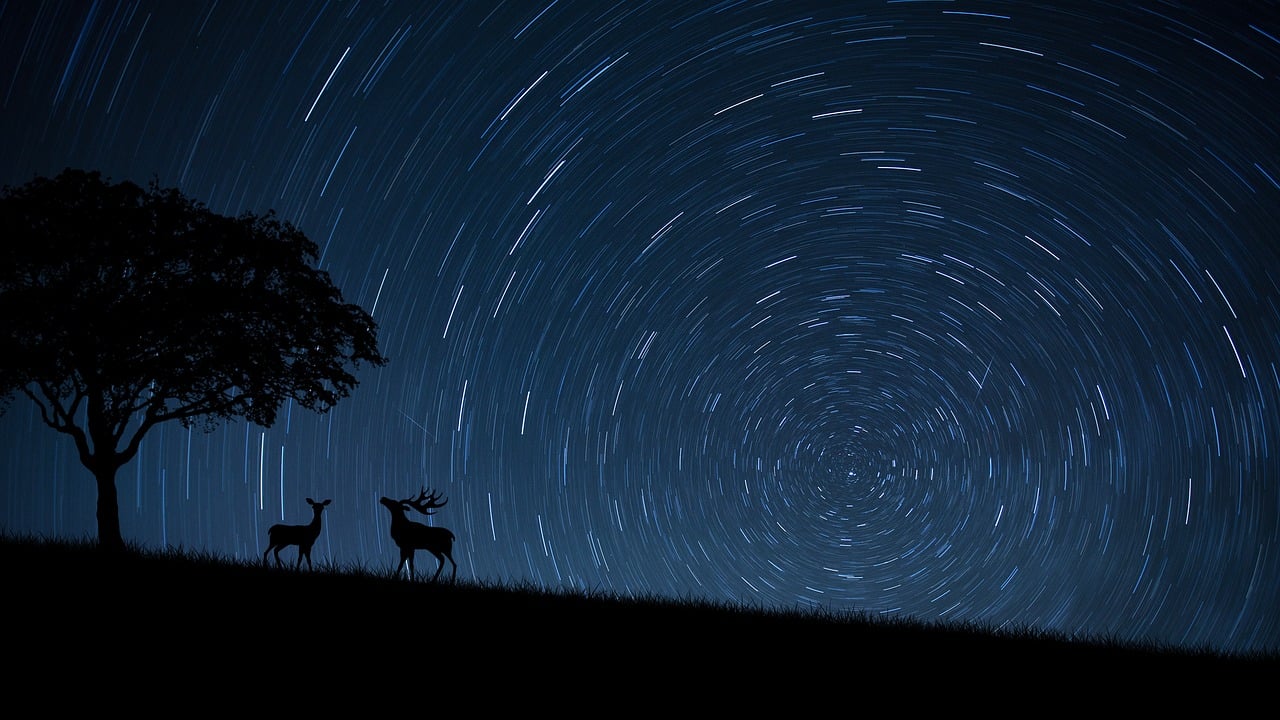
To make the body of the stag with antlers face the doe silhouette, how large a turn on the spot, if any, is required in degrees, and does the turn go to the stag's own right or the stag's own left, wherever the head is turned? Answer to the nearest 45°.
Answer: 0° — it already faces it

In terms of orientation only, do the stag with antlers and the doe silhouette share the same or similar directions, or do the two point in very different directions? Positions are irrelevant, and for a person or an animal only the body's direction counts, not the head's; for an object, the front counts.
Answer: very different directions

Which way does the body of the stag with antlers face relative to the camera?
to the viewer's left

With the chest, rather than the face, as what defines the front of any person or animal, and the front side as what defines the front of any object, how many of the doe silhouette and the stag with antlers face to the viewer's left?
1

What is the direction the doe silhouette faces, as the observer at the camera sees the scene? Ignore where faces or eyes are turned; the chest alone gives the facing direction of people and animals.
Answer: facing to the right of the viewer
